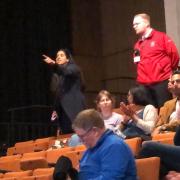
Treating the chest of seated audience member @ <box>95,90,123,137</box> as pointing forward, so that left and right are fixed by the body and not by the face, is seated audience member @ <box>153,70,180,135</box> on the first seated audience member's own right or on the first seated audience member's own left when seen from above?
on the first seated audience member's own left

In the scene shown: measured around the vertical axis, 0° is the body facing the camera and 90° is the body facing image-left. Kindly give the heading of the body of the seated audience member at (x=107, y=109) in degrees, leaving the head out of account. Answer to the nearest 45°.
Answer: approximately 45°

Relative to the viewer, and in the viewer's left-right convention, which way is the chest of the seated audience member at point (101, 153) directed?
facing to the left of the viewer

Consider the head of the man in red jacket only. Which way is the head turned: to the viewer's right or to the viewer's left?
to the viewer's left

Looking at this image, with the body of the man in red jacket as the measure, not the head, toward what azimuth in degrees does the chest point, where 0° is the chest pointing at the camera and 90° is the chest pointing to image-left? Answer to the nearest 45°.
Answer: approximately 45°
